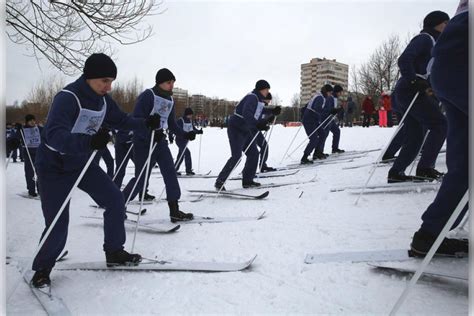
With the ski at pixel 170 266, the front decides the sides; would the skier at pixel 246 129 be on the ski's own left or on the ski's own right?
on the ski's own left

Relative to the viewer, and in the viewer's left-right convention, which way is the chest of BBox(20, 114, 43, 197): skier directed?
facing the viewer and to the right of the viewer

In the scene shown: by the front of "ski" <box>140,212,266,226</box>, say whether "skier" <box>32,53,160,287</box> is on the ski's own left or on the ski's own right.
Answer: on the ski's own right
